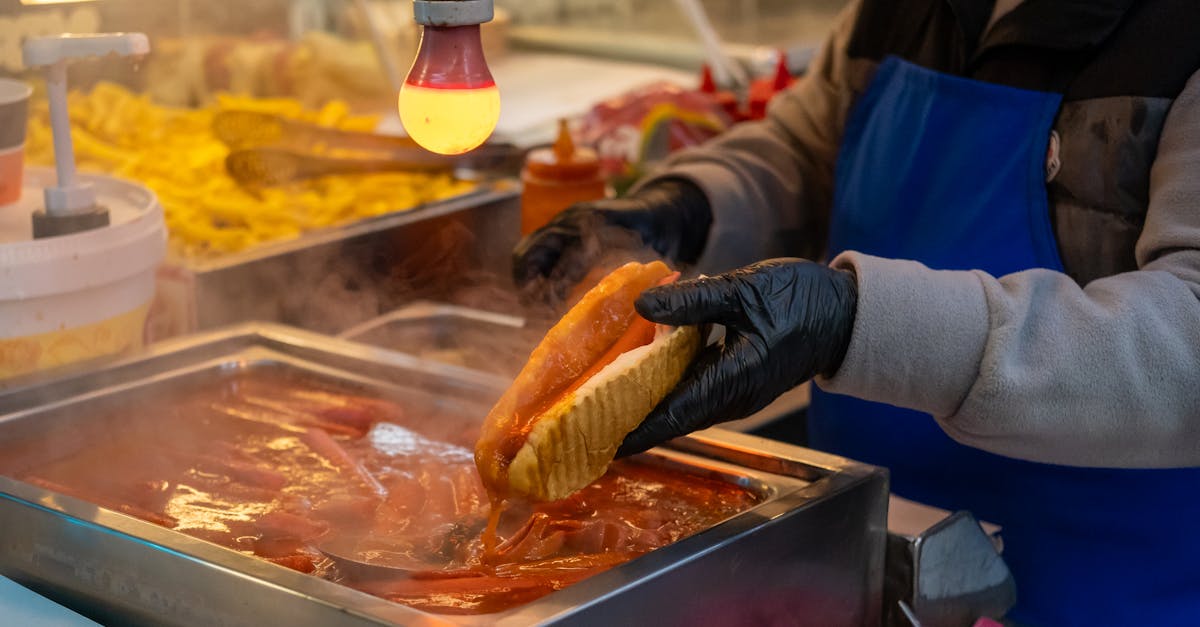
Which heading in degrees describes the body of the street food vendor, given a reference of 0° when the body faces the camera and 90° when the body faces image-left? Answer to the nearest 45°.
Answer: approximately 45°

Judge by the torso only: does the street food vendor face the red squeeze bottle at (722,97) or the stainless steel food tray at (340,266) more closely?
the stainless steel food tray

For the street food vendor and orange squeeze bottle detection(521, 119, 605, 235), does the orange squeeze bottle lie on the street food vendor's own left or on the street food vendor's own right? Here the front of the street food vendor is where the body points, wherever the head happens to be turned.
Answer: on the street food vendor's own right

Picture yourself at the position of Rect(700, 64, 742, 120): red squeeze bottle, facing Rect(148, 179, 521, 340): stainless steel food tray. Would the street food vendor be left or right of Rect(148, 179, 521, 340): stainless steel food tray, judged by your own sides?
left

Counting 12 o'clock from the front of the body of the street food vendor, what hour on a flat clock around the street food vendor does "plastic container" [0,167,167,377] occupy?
The plastic container is roughly at 1 o'clock from the street food vendor.

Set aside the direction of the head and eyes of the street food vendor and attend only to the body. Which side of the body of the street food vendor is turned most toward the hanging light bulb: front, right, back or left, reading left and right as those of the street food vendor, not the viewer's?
front

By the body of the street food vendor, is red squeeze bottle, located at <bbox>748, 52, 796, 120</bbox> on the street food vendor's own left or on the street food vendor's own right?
on the street food vendor's own right

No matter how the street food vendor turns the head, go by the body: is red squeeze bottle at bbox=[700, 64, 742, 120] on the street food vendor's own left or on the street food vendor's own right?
on the street food vendor's own right

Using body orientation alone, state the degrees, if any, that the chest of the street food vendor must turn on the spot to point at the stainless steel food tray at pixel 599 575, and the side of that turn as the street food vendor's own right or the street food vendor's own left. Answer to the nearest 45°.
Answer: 0° — they already face it
